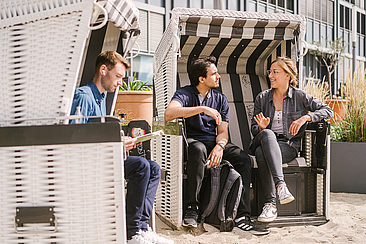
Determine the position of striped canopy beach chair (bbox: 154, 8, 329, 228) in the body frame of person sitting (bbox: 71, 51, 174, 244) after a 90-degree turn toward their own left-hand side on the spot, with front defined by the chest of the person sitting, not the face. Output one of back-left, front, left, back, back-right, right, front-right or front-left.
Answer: front-right

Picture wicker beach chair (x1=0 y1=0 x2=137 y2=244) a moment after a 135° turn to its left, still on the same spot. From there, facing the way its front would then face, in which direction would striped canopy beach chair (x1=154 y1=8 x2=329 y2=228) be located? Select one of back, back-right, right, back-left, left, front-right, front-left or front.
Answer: right

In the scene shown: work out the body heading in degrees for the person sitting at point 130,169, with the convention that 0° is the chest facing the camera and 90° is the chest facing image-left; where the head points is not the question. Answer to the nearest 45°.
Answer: approximately 270°

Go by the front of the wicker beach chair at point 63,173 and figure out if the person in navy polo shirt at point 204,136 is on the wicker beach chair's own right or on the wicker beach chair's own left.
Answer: on the wicker beach chair's own left

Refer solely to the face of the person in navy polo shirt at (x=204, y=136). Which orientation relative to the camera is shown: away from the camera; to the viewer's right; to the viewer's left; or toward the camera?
to the viewer's right

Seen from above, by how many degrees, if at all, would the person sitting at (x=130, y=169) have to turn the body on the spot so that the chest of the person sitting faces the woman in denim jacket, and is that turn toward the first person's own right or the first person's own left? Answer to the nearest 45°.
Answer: approximately 45° to the first person's own left

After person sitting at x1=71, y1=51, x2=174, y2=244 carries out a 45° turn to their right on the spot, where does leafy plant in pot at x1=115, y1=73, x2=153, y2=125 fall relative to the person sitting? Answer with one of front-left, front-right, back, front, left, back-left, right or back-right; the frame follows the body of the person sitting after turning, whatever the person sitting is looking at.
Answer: back-left

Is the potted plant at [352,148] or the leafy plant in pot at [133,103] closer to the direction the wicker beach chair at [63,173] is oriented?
the potted plant

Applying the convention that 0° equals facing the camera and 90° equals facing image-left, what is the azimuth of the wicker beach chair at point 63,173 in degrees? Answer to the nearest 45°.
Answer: approximately 270°
